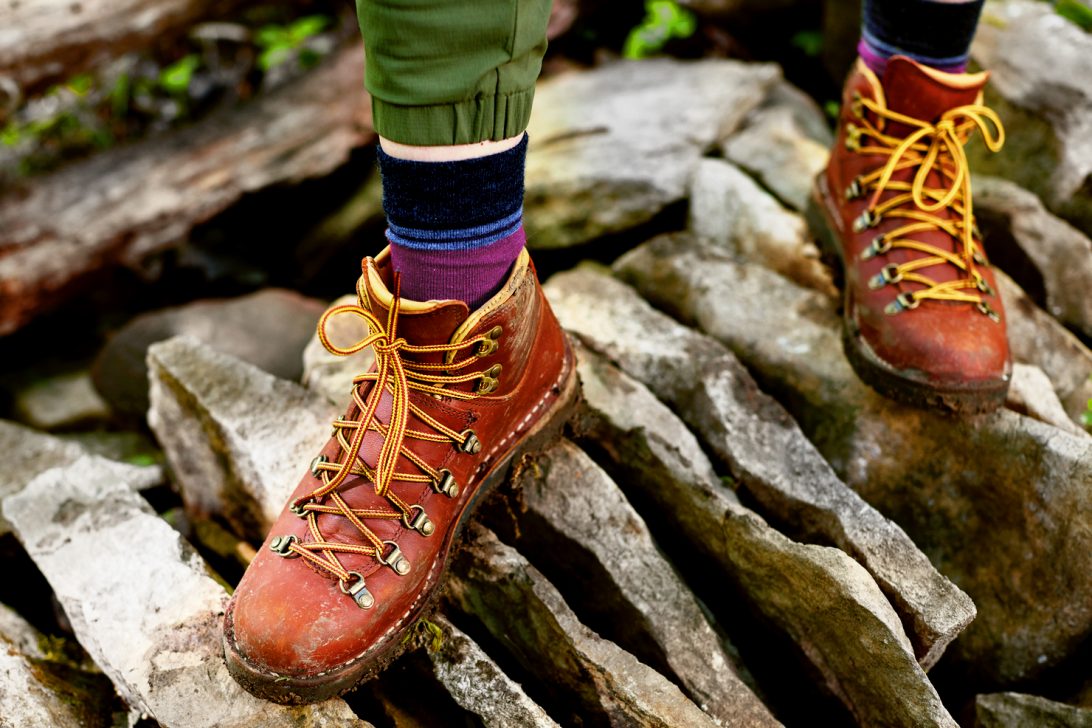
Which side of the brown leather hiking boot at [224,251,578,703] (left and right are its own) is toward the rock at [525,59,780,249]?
back

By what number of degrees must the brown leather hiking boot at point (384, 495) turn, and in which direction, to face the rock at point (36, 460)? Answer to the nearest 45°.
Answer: approximately 90° to its right

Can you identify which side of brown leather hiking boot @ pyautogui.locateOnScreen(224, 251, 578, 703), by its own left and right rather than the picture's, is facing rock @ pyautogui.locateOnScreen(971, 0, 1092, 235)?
back

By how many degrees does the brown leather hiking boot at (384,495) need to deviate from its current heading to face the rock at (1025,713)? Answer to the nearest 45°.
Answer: approximately 135° to its left

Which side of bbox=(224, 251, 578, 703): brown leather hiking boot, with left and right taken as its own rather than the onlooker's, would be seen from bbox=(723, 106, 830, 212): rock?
back

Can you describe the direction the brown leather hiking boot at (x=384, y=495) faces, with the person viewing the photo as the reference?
facing the viewer and to the left of the viewer

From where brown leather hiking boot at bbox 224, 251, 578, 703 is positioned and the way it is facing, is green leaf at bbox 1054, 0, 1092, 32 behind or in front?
behind

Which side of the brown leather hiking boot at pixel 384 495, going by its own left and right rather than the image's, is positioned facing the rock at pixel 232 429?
right

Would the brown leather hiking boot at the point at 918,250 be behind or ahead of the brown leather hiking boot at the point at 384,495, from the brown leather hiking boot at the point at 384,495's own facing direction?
behind

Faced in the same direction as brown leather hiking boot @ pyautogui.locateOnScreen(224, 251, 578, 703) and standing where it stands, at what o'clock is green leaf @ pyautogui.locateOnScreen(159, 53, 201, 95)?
The green leaf is roughly at 4 o'clock from the brown leather hiking boot.
